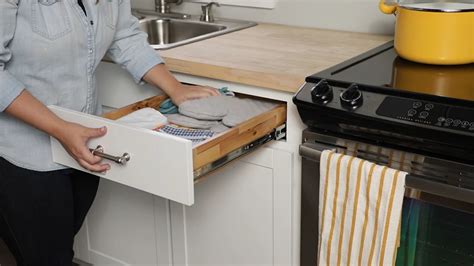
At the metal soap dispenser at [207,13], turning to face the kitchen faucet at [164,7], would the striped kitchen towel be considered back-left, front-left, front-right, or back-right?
back-left

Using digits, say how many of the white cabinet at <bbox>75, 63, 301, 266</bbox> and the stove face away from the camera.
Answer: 0

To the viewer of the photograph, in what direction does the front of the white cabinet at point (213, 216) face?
facing the viewer and to the left of the viewer

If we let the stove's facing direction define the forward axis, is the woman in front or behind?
in front

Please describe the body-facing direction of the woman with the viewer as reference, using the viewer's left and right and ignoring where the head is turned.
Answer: facing the viewer and to the right of the viewer

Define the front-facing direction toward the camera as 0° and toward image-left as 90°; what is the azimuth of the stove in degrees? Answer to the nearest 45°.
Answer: approximately 45°

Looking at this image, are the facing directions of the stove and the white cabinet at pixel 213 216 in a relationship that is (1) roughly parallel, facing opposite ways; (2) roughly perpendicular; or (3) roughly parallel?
roughly parallel

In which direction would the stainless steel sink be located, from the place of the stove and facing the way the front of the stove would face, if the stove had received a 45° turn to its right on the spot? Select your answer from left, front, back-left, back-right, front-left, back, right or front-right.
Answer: front-right

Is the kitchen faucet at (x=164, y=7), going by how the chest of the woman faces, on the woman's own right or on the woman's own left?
on the woman's own left

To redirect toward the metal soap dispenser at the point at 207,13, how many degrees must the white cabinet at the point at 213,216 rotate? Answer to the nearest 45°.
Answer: approximately 135° to its right

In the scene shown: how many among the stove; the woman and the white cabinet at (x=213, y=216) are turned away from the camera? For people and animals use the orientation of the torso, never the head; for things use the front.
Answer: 0

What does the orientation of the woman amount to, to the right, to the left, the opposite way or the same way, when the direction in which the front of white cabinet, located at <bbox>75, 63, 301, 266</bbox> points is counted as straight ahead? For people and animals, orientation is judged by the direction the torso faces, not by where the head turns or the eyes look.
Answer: to the left

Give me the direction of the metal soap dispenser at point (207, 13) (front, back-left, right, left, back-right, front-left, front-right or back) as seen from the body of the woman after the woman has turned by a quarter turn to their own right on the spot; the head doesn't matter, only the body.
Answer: back
